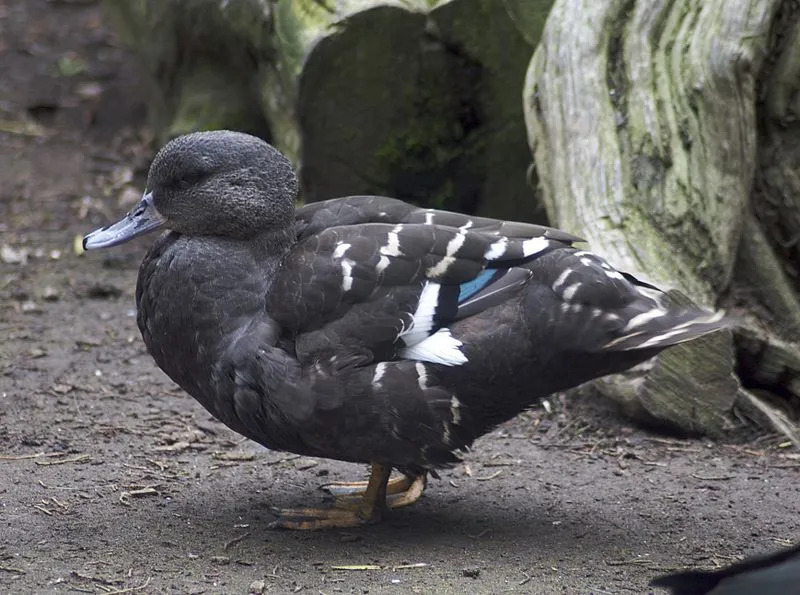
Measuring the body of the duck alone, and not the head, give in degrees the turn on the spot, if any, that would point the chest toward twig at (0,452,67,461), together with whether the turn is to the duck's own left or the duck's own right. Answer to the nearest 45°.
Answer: approximately 45° to the duck's own right

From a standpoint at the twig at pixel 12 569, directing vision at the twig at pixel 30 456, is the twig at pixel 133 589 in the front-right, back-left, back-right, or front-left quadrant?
back-right

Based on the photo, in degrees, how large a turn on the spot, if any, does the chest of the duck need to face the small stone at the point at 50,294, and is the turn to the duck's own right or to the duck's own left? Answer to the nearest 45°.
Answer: approximately 45° to the duck's own right

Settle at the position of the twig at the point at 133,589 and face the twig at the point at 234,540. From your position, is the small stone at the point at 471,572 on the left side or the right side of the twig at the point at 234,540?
right

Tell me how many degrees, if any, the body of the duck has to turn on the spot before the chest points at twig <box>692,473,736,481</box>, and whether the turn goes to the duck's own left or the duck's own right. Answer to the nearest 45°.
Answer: approximately 135° to the duck's own right

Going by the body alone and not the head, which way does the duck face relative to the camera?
to the viewer's left

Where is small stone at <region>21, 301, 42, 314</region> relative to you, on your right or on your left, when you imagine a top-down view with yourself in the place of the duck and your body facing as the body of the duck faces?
on your right

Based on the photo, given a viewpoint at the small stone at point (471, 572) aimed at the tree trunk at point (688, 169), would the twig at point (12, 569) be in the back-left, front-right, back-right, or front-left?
back-left

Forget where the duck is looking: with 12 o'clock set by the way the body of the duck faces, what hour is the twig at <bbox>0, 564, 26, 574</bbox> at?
The twig is roughly at 11 o'clock from the duck.
